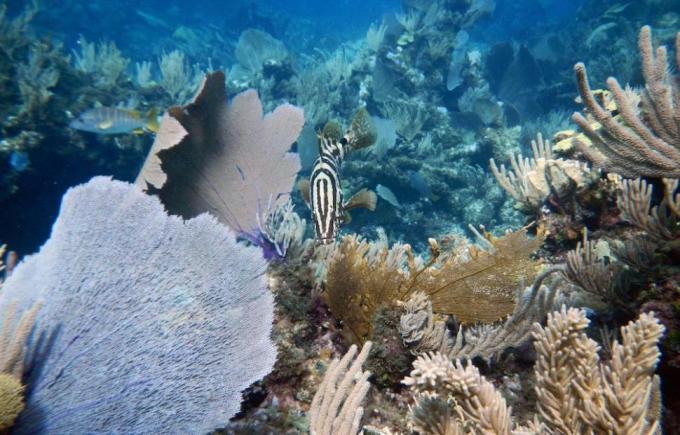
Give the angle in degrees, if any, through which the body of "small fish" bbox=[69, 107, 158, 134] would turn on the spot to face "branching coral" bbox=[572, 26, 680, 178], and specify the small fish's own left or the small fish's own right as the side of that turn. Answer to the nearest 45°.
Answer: approximately 135° to the small fish's own left

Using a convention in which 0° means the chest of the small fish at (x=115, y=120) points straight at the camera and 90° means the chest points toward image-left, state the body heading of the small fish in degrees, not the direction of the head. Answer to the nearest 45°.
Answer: approximately 90°

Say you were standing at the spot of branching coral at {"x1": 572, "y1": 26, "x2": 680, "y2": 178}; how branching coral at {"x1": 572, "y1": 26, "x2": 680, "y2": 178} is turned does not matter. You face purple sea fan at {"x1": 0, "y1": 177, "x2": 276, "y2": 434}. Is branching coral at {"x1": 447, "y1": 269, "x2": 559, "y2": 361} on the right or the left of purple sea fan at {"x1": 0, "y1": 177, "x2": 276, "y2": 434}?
right

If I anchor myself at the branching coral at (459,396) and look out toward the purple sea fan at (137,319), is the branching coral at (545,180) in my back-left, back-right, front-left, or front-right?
back-right

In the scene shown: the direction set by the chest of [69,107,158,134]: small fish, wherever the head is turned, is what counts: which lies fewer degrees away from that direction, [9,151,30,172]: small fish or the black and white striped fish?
the small fish

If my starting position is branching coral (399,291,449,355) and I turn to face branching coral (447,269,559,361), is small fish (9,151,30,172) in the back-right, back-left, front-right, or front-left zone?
back-left

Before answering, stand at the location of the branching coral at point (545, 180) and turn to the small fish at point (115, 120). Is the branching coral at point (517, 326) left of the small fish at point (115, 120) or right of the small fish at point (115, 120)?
left
